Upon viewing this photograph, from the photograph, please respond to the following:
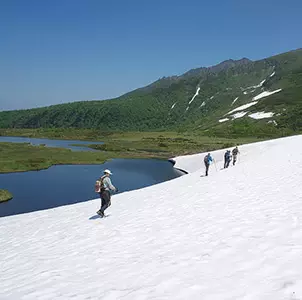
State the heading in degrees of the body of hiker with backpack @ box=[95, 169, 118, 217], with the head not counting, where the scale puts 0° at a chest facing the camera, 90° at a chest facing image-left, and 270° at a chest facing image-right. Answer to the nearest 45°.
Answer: approximately 270°
